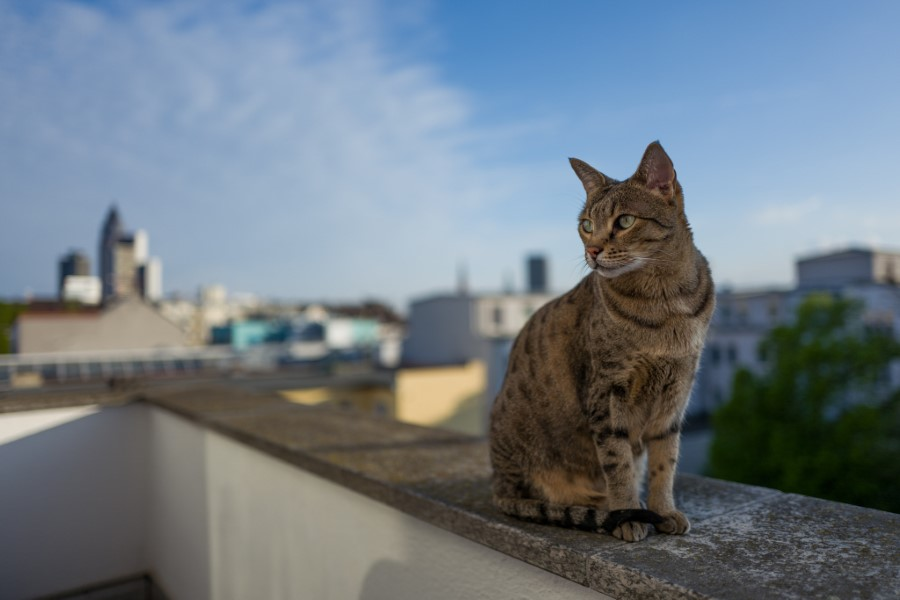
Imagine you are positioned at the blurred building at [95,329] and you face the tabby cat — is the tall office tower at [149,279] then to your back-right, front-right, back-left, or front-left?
back-left

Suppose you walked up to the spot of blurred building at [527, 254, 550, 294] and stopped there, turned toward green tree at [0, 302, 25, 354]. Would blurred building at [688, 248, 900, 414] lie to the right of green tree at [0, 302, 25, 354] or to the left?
left

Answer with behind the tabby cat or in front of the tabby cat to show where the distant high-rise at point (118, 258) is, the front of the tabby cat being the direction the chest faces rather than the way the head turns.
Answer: behind

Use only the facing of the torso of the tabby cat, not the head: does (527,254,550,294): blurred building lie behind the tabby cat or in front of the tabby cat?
behind

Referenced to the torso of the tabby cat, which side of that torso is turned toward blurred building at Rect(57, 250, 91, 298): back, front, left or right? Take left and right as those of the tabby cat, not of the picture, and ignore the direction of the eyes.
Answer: back

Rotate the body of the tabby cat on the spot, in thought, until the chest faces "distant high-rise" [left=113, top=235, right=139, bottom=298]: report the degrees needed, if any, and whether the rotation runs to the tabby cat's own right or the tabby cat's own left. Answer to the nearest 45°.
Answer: approximately 180°
